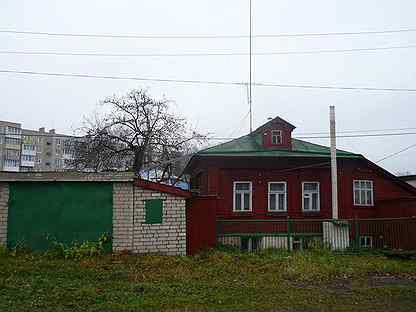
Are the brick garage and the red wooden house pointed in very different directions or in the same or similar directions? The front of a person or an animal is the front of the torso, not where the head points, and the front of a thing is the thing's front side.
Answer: same or similar directions

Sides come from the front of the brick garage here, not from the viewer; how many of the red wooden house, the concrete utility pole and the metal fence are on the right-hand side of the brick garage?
0

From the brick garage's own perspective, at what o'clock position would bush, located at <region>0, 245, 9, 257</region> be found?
The bush is roughly at 3 o'clock from the brick garage.

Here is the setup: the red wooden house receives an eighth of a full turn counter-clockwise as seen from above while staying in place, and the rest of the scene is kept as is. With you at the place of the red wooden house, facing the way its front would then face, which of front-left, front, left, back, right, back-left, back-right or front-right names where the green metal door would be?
right

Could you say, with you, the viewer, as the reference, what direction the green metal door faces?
facing the viewer

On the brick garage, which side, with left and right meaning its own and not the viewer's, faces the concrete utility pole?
left

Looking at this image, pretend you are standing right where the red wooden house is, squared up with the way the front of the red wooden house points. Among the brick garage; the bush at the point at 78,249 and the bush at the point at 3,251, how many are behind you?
0

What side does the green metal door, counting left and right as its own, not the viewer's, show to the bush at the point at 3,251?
right

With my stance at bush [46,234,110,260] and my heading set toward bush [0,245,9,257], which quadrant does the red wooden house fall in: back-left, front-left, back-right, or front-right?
back-right

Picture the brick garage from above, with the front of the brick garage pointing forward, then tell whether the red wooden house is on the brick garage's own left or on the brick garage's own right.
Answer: on the brick garage's own left
